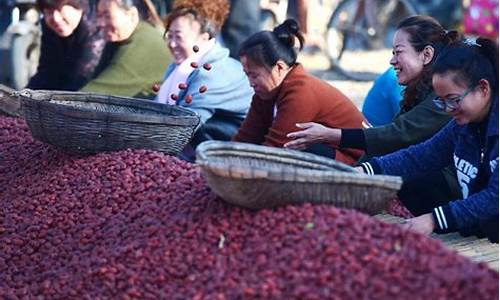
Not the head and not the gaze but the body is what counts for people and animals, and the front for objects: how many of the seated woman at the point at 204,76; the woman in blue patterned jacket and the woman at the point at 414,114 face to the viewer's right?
0

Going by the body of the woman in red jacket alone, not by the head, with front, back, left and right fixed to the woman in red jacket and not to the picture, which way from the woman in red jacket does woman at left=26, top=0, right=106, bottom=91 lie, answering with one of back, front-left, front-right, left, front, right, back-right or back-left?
right

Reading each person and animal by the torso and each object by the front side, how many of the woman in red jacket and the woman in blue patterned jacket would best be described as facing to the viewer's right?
0

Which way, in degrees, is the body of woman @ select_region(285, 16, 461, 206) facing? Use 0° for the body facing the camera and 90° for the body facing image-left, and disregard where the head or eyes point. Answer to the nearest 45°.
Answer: approximately 90°

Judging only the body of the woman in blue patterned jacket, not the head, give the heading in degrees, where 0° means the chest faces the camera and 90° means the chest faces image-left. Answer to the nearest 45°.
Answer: approximately 45°

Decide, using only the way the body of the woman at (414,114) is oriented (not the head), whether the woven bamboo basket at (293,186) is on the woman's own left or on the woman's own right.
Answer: on the woman's own left
